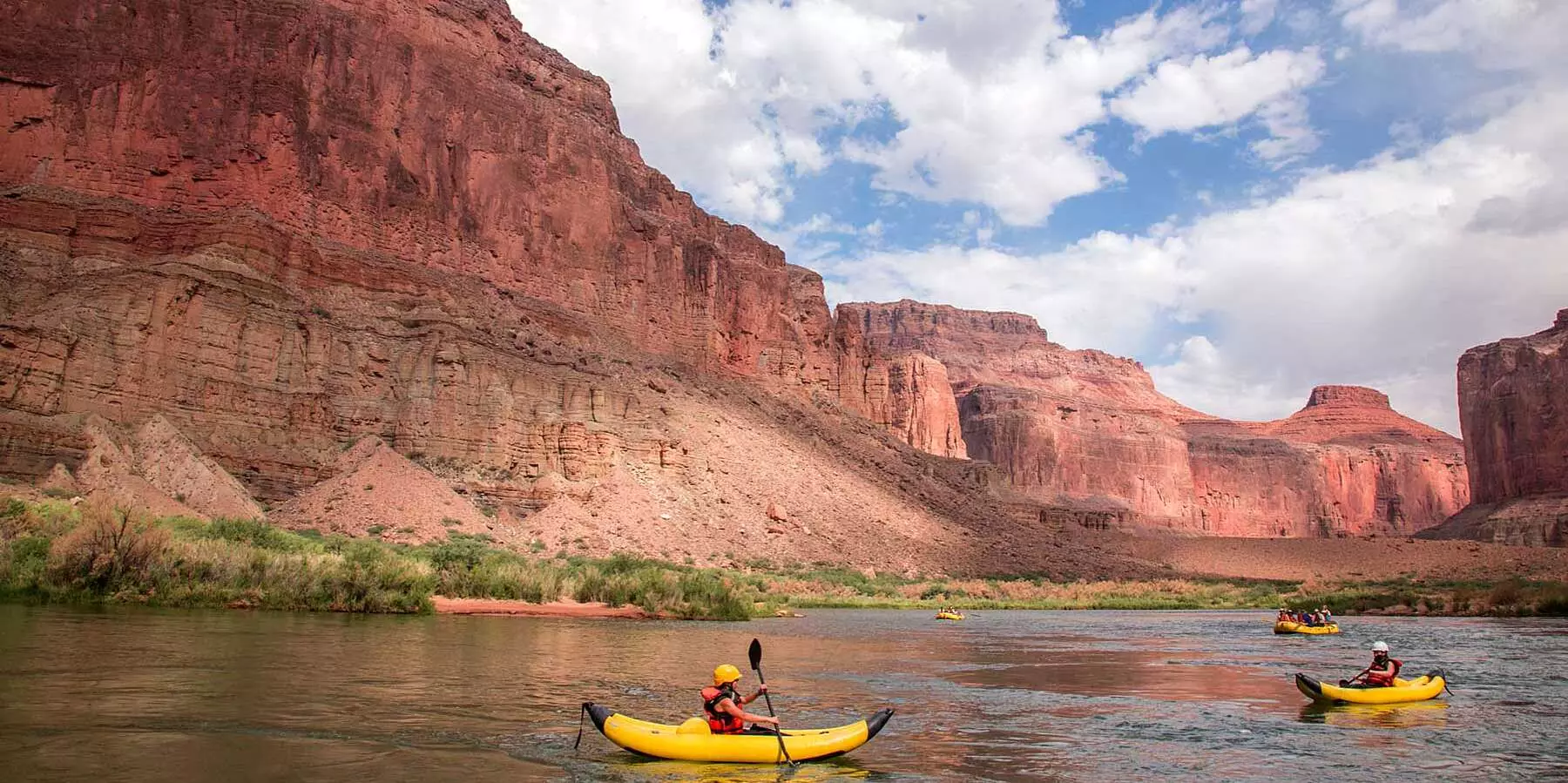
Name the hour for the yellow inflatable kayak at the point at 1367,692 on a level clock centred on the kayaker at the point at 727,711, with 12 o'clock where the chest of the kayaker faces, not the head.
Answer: The yellow inflatable kayak is roughly at 11 o'clock from the kayaker.

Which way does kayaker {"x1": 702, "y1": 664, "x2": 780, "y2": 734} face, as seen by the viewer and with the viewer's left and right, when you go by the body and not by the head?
facing to the right of the viewer

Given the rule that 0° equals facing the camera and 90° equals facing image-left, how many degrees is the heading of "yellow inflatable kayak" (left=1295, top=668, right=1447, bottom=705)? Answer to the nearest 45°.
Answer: approximately 90°

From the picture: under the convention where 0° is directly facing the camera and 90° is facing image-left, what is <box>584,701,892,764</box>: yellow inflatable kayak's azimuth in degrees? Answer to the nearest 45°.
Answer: approximately 270°

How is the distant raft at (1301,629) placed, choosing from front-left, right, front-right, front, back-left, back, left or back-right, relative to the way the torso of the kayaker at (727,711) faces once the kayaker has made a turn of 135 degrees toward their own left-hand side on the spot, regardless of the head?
right

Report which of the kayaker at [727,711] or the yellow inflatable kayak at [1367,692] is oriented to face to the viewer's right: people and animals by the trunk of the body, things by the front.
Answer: the kayaker

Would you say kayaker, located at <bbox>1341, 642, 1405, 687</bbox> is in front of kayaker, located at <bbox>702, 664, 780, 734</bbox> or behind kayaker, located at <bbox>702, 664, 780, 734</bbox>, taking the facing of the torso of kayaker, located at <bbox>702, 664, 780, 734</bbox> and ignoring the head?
in front

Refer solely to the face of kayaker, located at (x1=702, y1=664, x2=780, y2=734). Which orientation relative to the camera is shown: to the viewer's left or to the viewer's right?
to the viewer's right

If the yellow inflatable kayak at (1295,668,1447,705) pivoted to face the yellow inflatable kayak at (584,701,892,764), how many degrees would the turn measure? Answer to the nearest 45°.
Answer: approximately 45° to its left

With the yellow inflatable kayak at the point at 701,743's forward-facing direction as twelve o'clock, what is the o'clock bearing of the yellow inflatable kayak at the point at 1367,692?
the yellow inflatable kayak at the point at 1367,692 is roughly at 11 o'clock from the yellow inflatable kayak at the point at 701,743.

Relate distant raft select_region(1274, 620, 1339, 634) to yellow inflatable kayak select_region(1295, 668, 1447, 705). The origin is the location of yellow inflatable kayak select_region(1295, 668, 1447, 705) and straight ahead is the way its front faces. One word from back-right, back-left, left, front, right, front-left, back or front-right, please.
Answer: right
